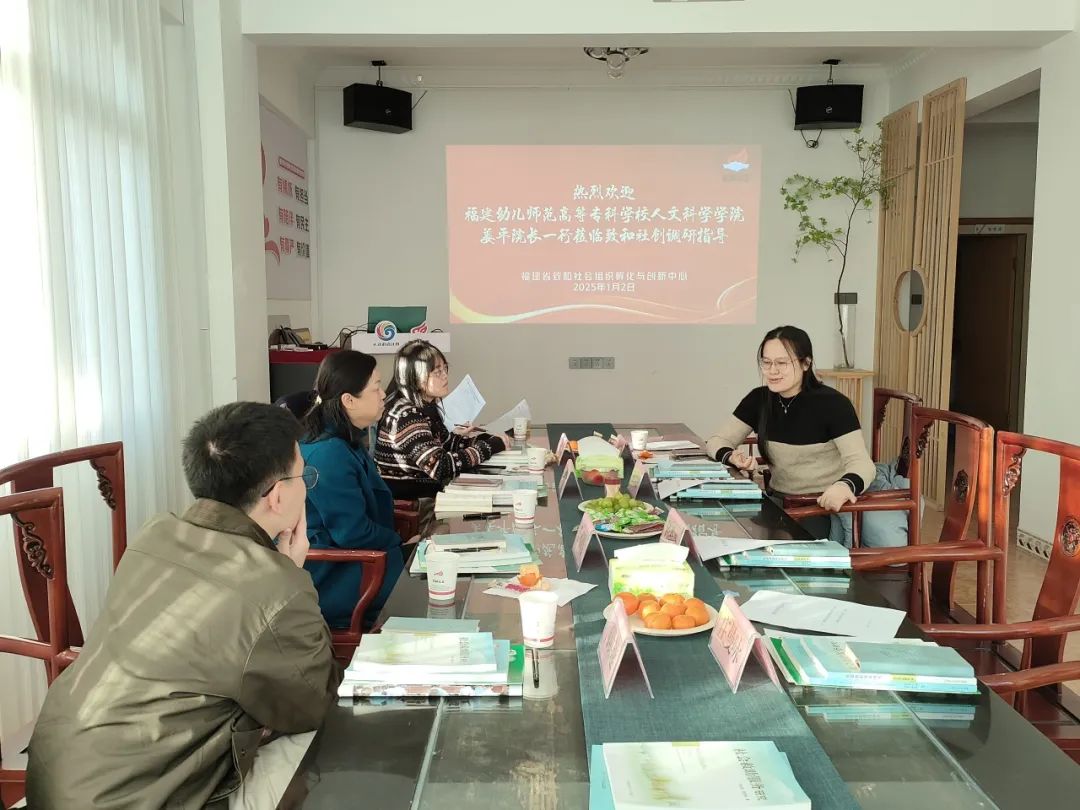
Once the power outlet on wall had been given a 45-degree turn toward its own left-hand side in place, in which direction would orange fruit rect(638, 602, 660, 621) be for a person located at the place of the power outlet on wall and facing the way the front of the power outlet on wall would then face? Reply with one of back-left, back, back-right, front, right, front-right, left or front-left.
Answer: front-right

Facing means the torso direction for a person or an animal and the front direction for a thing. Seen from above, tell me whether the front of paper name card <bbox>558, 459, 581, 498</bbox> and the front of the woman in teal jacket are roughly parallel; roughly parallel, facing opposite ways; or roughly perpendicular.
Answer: roughly parallel, facing opposite ways

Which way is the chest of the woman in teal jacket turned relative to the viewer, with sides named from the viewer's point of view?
facing to the right of the viewer

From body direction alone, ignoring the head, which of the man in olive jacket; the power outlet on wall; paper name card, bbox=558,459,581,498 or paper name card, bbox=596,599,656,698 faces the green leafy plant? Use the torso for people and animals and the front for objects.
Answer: the man in olive jacket

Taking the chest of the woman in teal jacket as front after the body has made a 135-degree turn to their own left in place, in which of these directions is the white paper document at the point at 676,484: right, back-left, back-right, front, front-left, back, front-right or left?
back-right

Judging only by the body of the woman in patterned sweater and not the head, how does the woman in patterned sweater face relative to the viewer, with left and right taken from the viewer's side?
facing to the right of the viewer

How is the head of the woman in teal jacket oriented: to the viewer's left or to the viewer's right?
to the viewer's right

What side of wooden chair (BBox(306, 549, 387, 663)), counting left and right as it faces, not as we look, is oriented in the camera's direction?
right

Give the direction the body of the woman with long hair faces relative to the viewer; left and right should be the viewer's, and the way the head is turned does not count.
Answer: facing the viewer and to the left of the viewer

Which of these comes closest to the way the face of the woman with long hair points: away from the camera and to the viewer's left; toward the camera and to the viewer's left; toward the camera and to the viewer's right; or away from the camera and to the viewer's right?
toward the camera and to the viewer's left

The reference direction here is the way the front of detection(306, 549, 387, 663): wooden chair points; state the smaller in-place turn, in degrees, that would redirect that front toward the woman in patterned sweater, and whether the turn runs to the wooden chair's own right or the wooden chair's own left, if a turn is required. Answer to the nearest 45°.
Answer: approximately 90° to the wooden chair's own left

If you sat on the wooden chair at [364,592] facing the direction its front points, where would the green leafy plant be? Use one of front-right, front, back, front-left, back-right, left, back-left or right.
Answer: front-left
